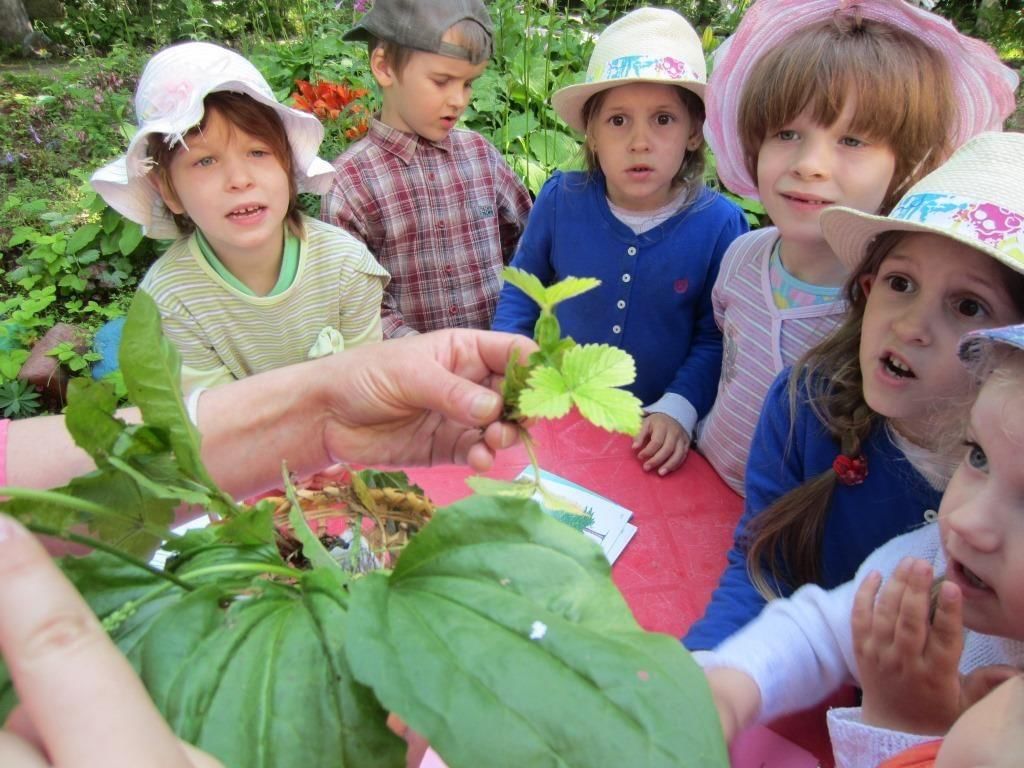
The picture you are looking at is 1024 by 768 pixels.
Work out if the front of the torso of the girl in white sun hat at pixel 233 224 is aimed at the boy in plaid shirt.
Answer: no

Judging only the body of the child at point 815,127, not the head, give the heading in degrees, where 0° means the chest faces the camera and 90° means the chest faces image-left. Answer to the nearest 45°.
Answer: approximately 45°

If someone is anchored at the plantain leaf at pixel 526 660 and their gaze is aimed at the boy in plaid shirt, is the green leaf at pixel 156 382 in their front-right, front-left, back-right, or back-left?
front-left

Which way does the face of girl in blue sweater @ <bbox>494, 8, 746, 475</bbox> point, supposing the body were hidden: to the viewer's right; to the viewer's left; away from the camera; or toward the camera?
toward the camera

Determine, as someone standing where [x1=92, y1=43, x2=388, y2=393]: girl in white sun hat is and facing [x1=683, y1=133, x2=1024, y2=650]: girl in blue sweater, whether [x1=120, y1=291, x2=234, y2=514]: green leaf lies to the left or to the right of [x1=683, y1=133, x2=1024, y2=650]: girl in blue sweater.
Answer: right

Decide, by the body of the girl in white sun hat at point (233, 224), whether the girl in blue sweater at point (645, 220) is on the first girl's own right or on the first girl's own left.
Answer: on the first girl's own left

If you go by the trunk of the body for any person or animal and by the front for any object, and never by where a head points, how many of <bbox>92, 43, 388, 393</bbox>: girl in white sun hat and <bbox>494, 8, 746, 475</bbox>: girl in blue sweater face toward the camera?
2

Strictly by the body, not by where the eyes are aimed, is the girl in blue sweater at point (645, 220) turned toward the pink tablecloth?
yes

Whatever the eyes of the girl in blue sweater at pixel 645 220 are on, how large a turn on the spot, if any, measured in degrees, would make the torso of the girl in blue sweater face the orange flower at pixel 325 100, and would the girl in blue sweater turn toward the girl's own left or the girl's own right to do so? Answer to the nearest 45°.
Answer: approximately 135° to the girl's own right

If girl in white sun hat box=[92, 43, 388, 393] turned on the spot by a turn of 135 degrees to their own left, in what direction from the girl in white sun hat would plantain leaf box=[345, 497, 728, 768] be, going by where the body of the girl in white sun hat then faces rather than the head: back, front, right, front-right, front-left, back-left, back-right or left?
back-right

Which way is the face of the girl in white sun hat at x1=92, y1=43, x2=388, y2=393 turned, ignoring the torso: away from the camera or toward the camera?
toward the camera

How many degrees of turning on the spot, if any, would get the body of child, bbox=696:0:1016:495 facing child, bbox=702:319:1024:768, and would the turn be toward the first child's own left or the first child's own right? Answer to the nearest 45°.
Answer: approximately 45° to the first child's own left

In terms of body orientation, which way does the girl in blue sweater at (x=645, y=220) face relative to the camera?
toward the camera

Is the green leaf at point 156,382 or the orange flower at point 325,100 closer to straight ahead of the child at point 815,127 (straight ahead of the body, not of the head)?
the green leaf

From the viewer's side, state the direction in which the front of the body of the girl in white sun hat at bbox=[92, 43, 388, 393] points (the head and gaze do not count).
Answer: toward the camera
